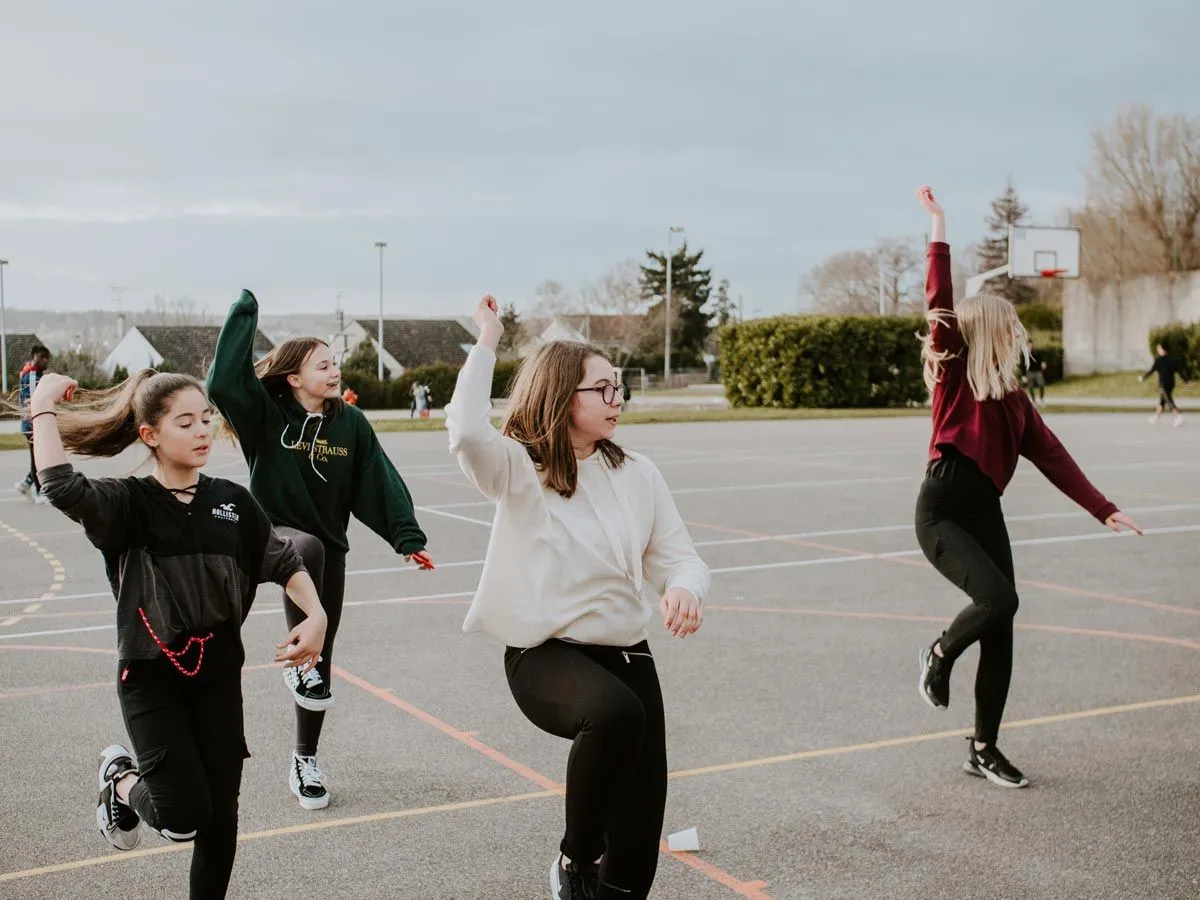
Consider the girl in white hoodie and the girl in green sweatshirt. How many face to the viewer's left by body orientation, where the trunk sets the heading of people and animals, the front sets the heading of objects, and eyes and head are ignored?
0

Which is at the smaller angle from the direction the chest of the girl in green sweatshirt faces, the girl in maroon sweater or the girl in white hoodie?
the girl in white hoodie

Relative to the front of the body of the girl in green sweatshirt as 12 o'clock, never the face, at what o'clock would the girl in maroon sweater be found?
The girl in maroon sweater is roughly at 9 o'clock from the girl in green sweatshirt.

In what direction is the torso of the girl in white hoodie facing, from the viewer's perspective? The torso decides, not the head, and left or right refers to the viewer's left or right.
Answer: facing the viewer and to the right of the viewer

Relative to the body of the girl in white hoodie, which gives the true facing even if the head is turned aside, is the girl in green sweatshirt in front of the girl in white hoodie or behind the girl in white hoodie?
behind

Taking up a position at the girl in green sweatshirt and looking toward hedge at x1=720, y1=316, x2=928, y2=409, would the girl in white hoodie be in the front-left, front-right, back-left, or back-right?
back-right

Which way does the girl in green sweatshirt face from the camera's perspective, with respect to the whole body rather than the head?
toward the camera

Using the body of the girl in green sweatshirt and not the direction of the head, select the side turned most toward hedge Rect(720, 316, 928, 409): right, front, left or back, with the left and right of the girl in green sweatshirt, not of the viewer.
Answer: back

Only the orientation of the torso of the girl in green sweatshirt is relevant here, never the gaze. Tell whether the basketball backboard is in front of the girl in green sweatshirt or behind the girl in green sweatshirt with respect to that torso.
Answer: behind

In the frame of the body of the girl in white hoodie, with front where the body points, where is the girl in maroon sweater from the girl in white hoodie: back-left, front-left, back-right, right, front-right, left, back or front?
left

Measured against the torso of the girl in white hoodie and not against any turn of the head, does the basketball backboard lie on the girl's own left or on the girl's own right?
on the girl's own left
